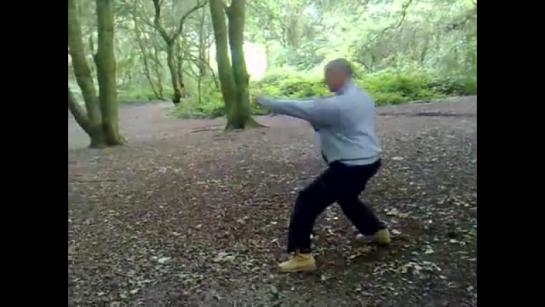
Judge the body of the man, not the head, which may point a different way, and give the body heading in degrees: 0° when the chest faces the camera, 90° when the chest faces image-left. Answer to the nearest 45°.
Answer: approximately 90°
